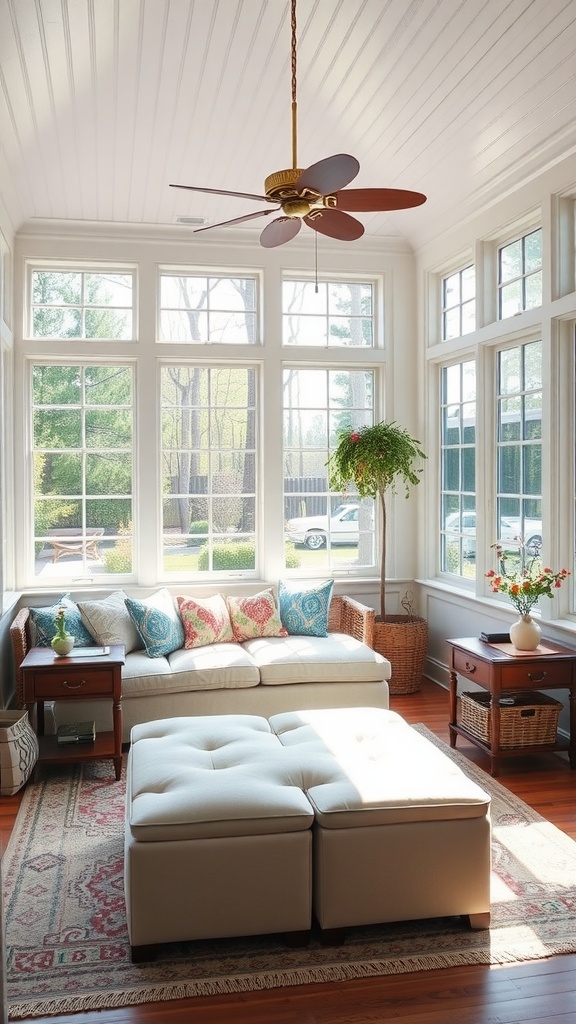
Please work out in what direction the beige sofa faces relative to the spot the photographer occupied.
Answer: facing the viewer

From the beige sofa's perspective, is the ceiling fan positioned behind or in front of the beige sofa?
in front

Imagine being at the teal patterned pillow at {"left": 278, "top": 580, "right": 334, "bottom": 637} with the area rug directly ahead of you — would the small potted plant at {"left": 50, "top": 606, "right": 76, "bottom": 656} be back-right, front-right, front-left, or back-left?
front-right

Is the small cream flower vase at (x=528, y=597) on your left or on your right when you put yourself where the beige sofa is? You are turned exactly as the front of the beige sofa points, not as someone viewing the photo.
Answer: on your left

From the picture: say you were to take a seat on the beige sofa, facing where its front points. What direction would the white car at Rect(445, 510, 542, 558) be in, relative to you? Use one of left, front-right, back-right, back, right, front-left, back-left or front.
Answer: left

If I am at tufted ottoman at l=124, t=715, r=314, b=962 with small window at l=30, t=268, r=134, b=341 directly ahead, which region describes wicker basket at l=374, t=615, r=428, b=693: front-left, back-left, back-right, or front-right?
front-right

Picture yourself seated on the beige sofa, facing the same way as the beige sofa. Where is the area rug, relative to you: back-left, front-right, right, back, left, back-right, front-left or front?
front

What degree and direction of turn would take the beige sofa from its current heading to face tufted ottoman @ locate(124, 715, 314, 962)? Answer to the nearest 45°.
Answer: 0° — it already faces it

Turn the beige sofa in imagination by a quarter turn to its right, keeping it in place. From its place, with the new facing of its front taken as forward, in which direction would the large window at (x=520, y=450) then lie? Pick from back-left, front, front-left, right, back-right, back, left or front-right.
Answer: back
